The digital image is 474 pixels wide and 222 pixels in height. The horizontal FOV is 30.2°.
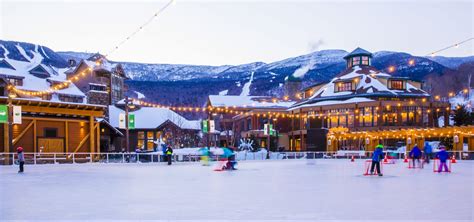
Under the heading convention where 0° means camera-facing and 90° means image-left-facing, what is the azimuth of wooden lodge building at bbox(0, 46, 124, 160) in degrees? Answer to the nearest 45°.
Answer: approximately 0°

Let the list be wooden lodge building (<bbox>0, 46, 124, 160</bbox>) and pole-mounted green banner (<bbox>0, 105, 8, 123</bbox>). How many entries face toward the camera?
2
